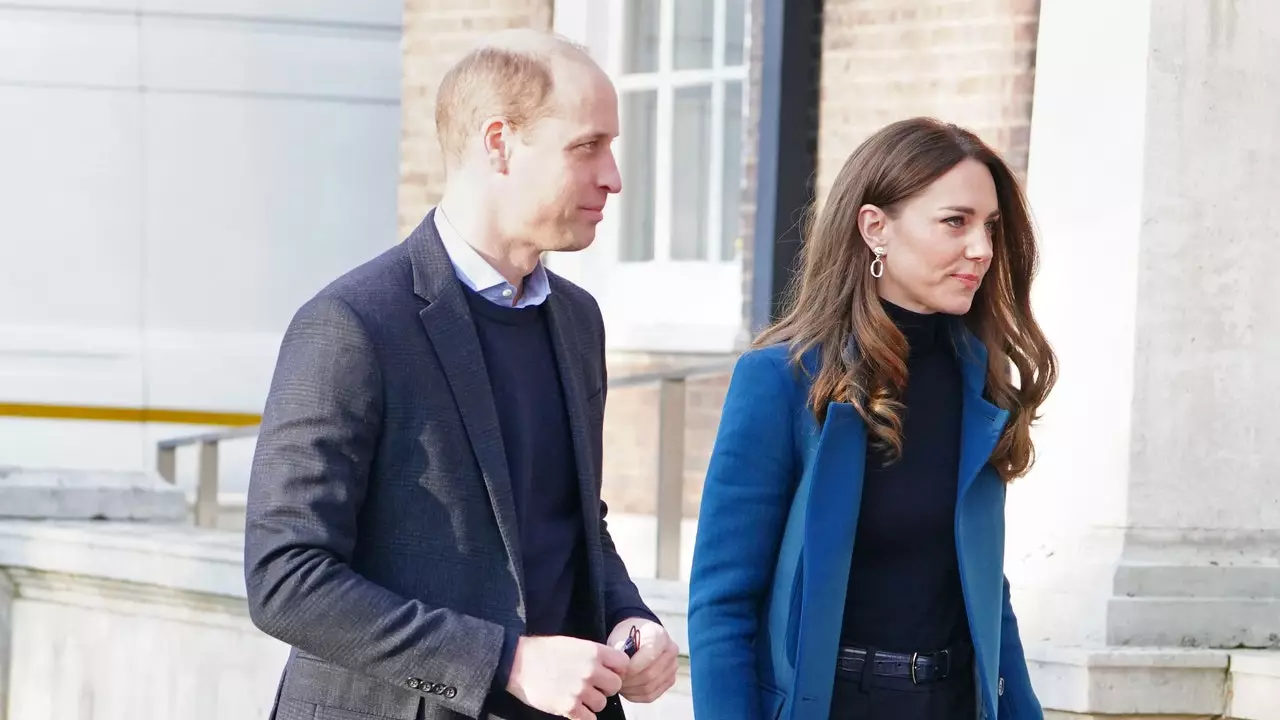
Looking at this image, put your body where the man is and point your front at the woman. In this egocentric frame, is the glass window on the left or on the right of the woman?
left

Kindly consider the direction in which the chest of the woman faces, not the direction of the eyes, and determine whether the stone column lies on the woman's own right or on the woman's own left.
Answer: on the woman's own left

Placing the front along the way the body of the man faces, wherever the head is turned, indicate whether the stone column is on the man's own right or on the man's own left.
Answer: on the man's own left

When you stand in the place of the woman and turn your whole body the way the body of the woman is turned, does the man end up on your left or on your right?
on your right

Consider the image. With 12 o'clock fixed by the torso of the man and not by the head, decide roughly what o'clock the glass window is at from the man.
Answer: The glass window is roughly at 8 o'clock from the man.

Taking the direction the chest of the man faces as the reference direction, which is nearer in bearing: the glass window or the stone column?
the stone column

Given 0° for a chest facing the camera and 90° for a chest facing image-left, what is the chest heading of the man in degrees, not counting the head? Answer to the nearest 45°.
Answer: approximately 315°

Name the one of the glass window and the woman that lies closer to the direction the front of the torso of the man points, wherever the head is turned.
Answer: the woman

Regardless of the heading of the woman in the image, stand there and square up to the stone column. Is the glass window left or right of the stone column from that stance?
left

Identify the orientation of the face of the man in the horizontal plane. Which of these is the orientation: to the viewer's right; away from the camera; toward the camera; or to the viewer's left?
to the viewer's right

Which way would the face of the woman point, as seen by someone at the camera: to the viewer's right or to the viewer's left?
to the viewer's right

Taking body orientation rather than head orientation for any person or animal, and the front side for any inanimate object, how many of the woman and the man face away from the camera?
0

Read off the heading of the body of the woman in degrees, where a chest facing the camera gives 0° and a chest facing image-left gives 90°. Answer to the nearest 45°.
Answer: approximately 315°
